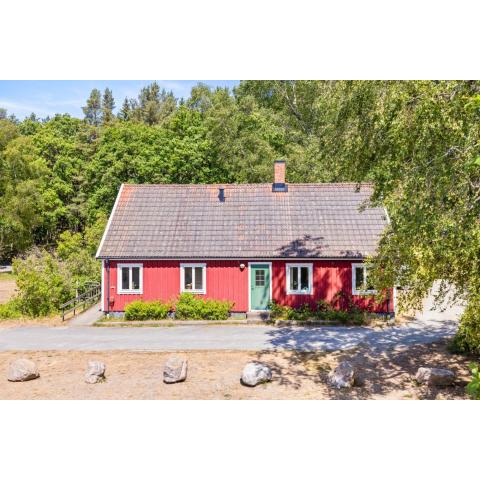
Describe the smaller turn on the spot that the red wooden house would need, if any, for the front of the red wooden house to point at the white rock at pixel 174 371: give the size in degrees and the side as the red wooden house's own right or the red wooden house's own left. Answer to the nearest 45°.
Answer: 0° — it already faces it

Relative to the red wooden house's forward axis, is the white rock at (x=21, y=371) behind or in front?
in front

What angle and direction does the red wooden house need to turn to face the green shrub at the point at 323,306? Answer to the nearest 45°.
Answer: approximately 90° to its left

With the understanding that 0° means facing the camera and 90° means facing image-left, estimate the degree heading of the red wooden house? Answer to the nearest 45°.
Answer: approximately 0°

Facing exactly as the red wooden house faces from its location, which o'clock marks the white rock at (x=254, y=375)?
The white rock is roughly at 12 o'clock from the red wooden house.

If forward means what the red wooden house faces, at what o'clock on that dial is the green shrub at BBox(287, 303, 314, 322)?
The green shrub is roughly at 10 o'clock from the red wooden house.

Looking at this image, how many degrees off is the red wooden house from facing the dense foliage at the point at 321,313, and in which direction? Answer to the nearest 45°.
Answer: approximately 90° to its left

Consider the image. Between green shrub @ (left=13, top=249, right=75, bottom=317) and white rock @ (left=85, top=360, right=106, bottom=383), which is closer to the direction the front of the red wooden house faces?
the white rock

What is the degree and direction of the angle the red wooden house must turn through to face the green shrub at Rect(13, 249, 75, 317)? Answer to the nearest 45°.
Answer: approximately 90° to its right

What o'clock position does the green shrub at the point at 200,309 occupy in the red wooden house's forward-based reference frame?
The green shrub is roughly at 2 o'clock from the red wooden house.

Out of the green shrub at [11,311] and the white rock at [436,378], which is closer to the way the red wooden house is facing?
the white rock

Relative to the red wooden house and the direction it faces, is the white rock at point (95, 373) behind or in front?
in front
